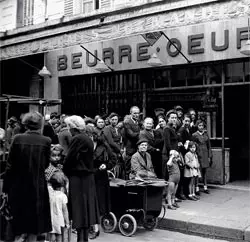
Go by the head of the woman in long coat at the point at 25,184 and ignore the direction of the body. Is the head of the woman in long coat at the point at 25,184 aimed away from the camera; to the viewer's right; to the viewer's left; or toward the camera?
away from the camera

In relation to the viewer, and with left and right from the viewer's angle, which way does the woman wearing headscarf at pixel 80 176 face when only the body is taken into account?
facing away from the viewer and to the left of the viewer

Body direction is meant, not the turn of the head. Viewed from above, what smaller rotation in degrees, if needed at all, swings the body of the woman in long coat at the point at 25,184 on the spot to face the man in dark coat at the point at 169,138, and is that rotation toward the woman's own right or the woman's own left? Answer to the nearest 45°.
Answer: approximately 45° to the woman's own right

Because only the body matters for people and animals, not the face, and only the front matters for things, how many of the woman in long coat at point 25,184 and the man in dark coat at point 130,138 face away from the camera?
1

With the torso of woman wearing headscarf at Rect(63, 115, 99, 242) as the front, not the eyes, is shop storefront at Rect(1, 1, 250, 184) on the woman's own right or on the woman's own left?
on the woman's own right

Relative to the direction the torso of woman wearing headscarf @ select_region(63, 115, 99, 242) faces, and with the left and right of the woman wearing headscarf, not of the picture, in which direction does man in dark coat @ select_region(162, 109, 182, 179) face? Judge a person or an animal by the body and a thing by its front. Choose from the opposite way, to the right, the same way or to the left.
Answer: the opposite way
